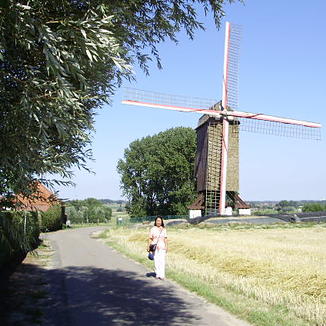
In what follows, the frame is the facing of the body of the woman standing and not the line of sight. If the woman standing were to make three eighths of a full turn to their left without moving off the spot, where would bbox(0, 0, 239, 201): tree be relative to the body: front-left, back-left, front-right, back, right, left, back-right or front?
back-right

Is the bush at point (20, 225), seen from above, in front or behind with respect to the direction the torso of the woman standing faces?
behind

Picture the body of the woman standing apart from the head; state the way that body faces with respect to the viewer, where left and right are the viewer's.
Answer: facing the viewer
